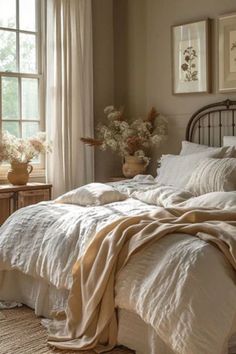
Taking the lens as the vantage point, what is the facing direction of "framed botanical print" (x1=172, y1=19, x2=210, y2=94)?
facing the viewer and to the left of the viewer

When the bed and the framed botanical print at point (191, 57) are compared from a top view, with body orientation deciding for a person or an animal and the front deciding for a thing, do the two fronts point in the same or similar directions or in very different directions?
same or similar directions

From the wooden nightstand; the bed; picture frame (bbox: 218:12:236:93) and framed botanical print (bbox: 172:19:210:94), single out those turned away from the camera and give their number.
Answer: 0

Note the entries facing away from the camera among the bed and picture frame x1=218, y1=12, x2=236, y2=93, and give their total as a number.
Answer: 0

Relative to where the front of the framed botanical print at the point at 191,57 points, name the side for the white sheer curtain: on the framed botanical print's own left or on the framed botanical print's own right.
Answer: on the framed botanical print's own right

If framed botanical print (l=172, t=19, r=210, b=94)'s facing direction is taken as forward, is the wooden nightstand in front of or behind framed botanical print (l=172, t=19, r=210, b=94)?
in front

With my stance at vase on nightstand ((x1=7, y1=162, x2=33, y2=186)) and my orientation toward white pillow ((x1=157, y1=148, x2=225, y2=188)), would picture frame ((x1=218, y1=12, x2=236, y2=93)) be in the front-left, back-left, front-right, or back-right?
front-left

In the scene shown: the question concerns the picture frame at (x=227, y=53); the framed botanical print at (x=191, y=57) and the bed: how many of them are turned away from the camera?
0

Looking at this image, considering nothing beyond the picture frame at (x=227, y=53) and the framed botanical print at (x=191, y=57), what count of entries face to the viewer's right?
0

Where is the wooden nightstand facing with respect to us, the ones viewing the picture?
facing the viewer and to the right of the viewer
